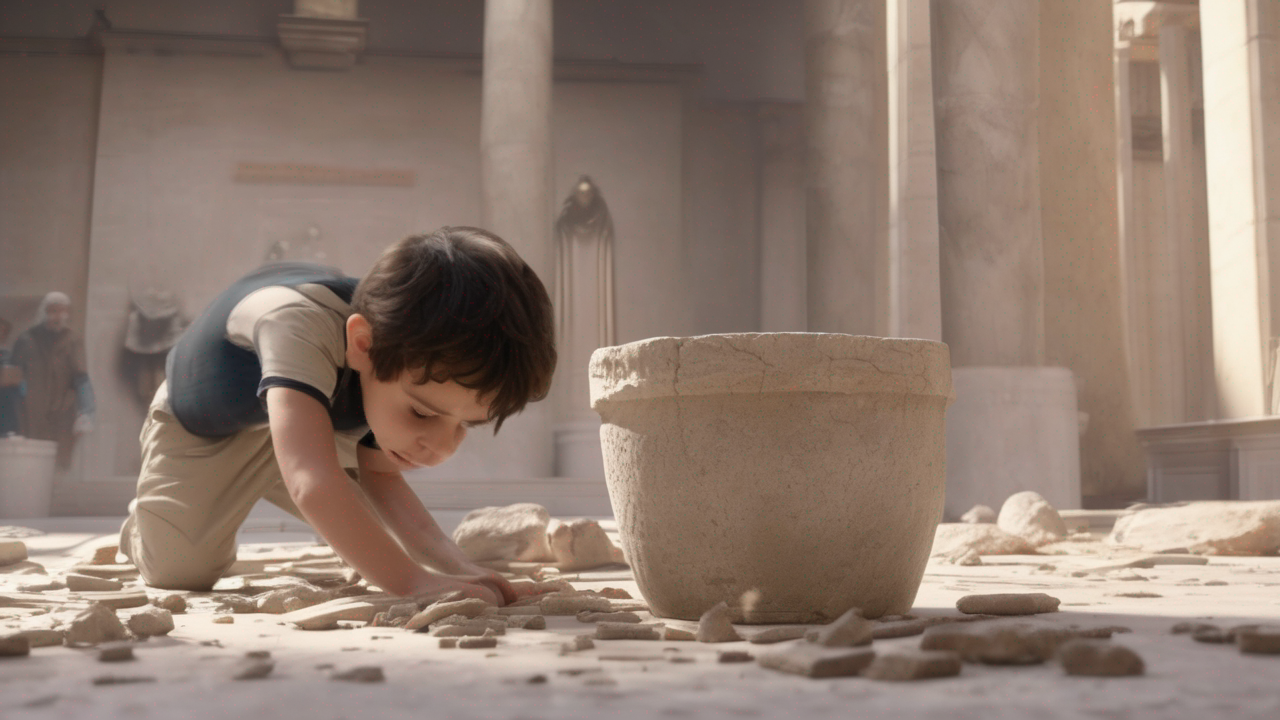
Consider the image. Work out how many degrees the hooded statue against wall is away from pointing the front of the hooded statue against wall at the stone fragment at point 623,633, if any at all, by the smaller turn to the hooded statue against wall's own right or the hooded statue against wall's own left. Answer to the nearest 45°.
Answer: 0° — it already faces it

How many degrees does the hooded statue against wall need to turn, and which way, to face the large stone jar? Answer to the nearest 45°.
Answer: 0° — it already faces it

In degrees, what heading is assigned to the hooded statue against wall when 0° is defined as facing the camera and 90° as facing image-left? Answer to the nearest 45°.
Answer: approximately 0°

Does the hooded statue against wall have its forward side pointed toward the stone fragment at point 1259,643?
yes

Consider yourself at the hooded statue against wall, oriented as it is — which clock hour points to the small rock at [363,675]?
The small rock is roughly at 12 o'clock from the hooded statue against wall.
